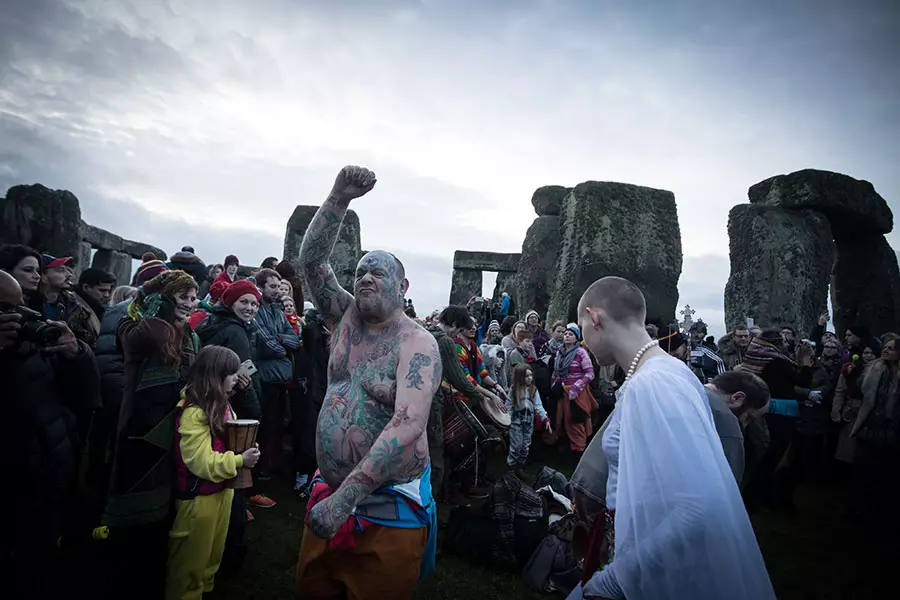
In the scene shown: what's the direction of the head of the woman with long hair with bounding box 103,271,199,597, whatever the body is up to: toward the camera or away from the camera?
toward the camera

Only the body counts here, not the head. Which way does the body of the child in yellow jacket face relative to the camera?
to the viewer's right

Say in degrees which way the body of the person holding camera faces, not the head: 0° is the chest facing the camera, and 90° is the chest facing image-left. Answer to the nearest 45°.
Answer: approximately 315°

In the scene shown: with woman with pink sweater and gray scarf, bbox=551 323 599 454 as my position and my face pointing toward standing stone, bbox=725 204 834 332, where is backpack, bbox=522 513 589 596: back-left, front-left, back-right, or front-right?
back-right

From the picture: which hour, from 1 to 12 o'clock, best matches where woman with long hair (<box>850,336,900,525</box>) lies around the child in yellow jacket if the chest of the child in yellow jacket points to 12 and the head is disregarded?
The woman with long hair is roughly at 12 o'clock from the child in yellow jacket.

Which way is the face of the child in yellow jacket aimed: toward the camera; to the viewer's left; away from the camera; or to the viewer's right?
to the viewer's right

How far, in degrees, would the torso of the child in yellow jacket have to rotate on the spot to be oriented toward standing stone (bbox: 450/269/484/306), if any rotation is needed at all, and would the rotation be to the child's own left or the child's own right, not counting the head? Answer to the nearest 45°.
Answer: approximately 45° to the child's own left

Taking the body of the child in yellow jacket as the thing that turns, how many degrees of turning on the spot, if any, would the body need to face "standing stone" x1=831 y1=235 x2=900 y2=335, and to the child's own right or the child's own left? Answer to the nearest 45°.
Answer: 0° — they already face it

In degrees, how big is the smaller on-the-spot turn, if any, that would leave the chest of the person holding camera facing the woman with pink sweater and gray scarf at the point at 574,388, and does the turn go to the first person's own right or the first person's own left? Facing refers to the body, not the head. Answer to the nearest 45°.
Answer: approximately 45° to the first person's own left
